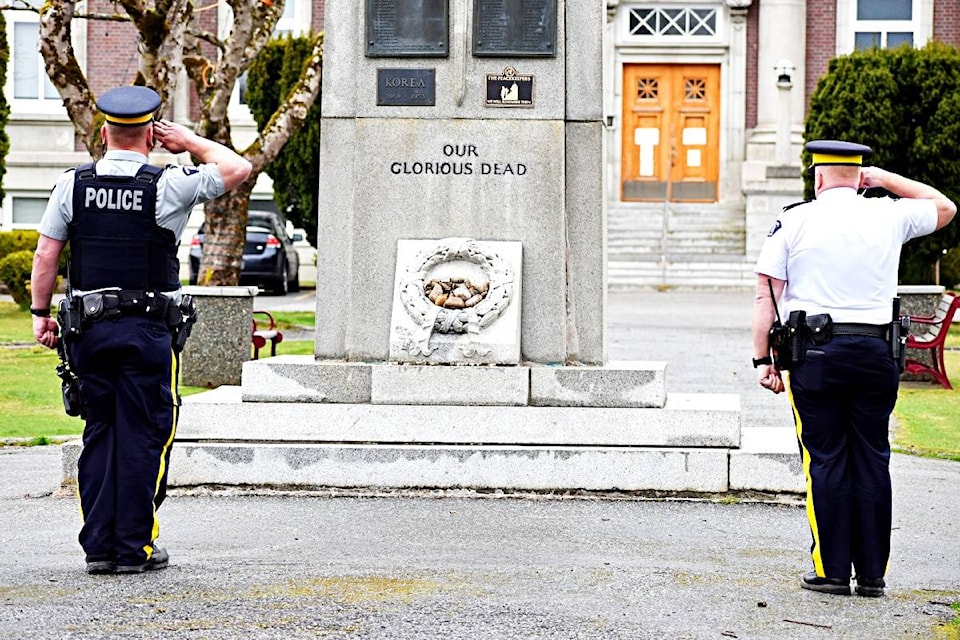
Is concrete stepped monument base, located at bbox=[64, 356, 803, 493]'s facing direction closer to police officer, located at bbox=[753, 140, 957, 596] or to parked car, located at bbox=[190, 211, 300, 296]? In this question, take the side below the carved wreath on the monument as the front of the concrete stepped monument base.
the police officer

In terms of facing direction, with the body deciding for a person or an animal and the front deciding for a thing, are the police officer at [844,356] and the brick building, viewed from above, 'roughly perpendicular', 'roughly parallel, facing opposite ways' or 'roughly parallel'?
roughly parallel, facing opposite ways

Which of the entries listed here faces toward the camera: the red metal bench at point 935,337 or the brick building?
the brick building

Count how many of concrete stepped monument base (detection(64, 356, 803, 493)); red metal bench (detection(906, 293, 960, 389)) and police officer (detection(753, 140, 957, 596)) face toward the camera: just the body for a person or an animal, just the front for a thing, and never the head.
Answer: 1

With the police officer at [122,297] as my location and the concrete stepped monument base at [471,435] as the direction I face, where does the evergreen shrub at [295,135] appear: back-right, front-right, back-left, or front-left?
front-left

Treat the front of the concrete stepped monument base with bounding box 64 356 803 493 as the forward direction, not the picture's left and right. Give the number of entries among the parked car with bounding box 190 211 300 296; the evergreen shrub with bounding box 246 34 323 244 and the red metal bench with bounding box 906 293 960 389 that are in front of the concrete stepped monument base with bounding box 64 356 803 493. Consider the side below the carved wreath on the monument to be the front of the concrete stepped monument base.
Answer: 0

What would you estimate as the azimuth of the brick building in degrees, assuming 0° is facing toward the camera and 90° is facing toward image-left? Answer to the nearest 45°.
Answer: approximately 0°

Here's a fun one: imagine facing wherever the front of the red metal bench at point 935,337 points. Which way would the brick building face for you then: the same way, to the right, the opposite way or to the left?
to the left

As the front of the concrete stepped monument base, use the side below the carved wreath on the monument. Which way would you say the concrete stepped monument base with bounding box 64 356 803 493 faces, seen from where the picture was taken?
facing the viewer

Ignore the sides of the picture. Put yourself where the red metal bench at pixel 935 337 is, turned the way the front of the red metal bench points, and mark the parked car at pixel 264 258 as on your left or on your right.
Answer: on your right

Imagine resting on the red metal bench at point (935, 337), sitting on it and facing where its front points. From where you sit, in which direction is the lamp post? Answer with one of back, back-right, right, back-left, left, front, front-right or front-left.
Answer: right

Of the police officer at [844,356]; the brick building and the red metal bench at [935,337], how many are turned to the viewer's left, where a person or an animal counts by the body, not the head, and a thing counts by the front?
1

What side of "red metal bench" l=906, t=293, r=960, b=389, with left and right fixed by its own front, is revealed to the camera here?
left

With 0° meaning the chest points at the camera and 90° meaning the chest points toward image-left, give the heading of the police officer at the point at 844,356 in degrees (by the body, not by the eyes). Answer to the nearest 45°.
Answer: approximately 180°
